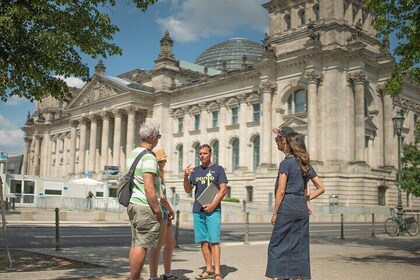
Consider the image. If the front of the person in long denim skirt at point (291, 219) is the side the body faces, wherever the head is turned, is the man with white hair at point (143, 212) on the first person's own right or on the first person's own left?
on the first person's own left

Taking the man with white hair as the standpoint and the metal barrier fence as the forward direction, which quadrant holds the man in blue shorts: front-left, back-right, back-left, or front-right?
front-right

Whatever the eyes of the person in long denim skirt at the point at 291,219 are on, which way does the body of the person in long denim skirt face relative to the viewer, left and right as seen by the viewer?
facing away from the viewer and to the left of the viewer

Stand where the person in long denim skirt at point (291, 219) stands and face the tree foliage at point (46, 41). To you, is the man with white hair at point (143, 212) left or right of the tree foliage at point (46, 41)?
left

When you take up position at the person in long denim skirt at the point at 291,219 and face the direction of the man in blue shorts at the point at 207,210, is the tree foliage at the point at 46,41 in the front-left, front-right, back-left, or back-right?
front-left

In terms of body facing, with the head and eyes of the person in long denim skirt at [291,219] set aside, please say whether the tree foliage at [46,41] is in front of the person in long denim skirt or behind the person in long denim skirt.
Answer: in front

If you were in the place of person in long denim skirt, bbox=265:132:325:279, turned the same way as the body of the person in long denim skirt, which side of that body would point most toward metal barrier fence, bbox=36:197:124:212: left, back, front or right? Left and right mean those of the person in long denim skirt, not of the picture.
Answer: front

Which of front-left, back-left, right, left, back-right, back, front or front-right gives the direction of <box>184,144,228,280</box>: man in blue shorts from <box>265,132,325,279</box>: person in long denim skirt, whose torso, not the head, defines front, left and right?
front
